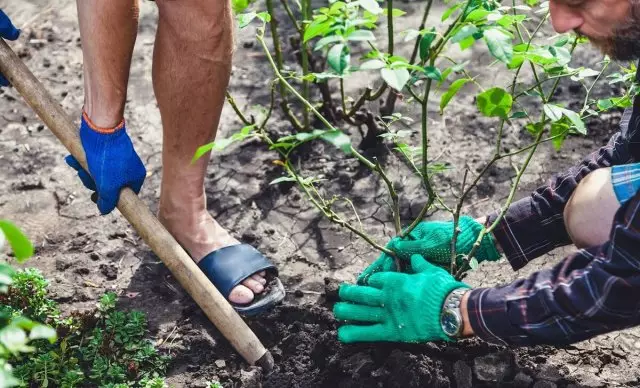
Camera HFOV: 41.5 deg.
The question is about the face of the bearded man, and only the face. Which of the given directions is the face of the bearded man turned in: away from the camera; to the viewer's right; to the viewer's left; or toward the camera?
to the viewer's left

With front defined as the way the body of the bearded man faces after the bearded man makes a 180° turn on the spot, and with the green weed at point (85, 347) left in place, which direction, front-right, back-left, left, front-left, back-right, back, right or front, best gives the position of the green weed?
back

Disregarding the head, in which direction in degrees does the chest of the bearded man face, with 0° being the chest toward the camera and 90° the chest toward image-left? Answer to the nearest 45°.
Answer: approximately 90°
